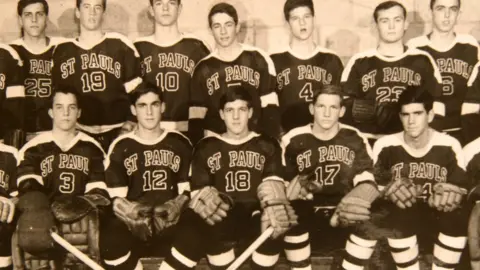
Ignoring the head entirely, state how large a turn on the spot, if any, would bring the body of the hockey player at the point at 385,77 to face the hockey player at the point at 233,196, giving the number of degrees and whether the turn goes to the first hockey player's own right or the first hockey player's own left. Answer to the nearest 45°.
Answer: approximately 45° to the first hockey player's own right

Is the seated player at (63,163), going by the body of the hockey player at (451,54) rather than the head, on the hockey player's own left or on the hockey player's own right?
on the hockey player's own right

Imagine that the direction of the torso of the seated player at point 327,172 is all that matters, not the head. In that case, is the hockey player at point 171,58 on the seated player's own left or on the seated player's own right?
on the seated player's own right

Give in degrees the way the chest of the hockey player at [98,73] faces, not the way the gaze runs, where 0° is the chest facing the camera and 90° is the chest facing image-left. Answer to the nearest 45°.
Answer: approximately 0°
